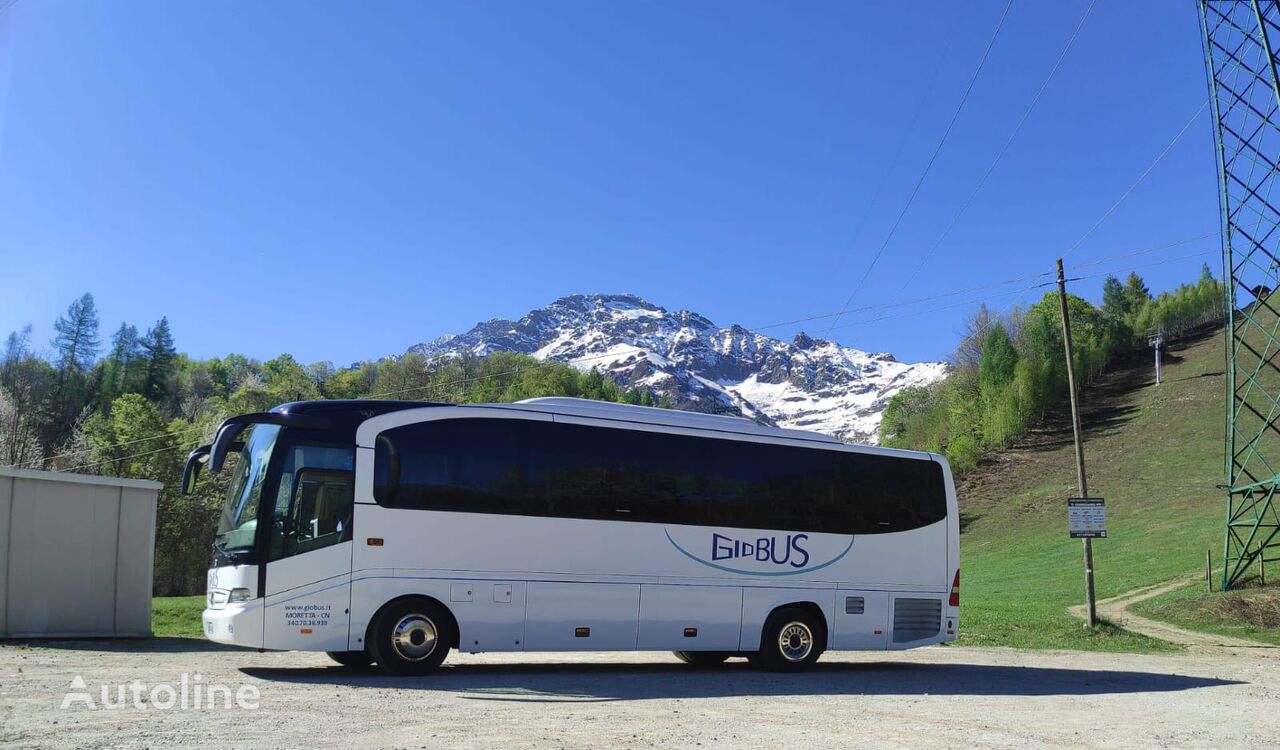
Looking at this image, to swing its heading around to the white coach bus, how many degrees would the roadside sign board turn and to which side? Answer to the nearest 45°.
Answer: approximately 45° to its right

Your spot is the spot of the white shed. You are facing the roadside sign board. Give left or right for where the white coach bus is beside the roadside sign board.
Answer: right

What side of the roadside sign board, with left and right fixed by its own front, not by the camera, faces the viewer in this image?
front

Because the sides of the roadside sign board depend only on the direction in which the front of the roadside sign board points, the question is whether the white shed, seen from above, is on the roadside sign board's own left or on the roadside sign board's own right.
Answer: on the roadside sign board's own right
